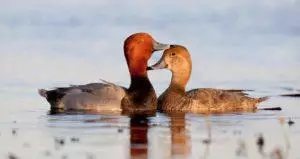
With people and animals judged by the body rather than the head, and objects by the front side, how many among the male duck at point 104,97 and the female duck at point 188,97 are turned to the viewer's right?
1

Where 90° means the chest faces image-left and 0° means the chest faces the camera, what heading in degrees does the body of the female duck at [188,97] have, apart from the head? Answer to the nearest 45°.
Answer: approximately 90°

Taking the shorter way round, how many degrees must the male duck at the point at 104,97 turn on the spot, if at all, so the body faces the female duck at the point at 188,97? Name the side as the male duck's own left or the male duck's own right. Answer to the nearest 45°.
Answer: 0° — it already faces it

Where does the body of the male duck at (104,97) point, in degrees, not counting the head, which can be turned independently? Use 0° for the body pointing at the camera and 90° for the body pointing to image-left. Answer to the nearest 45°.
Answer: approximately 270°

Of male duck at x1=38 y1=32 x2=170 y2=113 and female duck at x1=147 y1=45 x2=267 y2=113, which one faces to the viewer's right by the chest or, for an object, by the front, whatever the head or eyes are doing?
the male duck

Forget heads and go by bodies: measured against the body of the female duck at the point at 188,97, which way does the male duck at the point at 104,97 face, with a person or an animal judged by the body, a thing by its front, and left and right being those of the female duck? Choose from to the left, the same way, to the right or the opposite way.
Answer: the opposite way

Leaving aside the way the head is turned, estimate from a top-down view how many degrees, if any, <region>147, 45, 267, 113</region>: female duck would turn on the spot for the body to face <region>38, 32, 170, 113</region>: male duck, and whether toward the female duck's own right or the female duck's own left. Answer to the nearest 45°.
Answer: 0° — it already faces it
